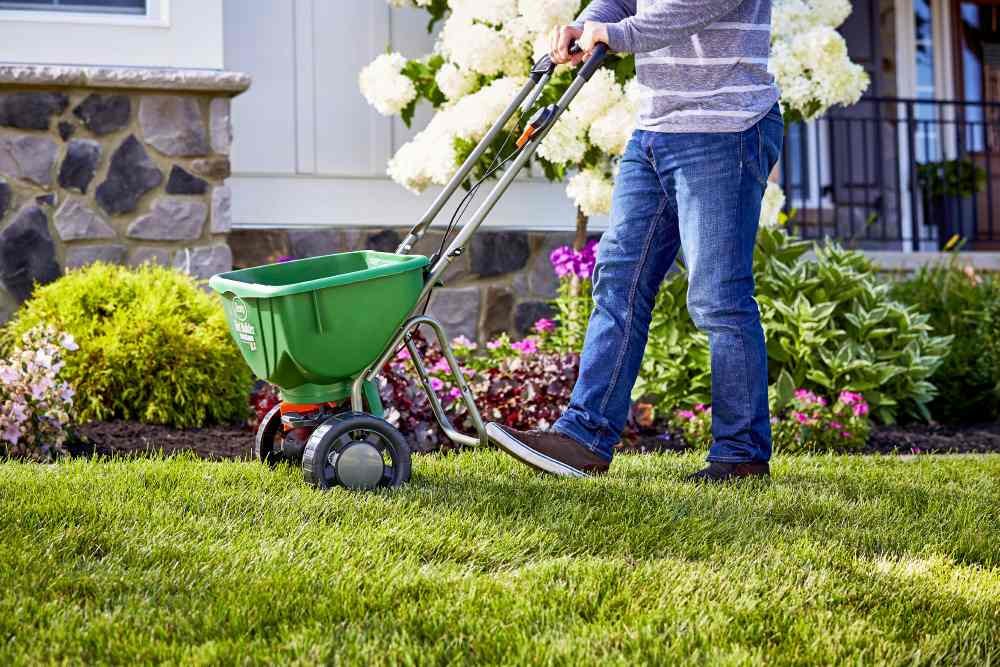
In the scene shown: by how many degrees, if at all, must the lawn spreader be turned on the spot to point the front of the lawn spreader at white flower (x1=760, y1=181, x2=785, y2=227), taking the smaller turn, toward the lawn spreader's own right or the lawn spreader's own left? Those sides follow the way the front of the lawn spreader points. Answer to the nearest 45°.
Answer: approximately 180°

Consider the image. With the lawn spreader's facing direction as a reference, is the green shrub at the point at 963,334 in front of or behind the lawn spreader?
behind

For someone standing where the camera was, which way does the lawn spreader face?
facing the viewer and to the left of the viewer

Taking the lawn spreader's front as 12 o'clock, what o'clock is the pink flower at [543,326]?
The pink flower is roughly at 5 o'clock from the lawn spreader.

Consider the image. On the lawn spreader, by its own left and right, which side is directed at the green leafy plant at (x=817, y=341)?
back

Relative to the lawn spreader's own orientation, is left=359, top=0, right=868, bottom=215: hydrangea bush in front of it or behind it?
behind

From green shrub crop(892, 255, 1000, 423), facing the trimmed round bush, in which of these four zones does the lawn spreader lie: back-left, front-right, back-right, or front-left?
front-left

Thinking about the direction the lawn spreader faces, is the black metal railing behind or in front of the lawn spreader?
behind

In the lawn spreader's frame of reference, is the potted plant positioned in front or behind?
behind
